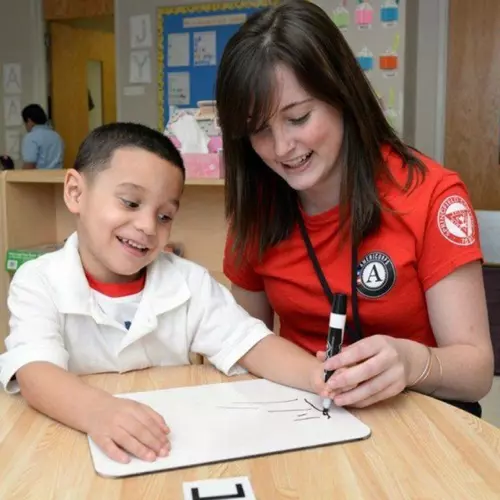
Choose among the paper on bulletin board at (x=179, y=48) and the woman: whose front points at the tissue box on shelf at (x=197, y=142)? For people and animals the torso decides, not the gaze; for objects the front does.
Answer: the paper on bulletin board

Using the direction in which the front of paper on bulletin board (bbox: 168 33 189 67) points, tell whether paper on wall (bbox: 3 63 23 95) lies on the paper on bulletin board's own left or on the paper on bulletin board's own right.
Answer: on the paper on bulletin board's own right

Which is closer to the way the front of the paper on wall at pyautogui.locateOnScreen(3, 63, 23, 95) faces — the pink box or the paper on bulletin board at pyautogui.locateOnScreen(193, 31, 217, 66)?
the pink box

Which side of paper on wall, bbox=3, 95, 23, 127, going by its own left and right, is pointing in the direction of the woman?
front

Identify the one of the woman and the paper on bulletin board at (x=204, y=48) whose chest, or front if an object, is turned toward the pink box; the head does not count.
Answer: the paper on bulletin board

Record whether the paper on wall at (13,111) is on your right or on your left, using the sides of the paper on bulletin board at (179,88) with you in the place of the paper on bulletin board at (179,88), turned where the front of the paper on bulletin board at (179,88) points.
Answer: on your right

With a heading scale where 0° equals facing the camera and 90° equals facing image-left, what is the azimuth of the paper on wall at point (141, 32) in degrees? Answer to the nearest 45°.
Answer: approximately 0°

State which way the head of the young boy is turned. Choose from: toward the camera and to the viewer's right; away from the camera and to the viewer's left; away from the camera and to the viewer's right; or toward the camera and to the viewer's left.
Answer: toward the camera and to the viewer's right
